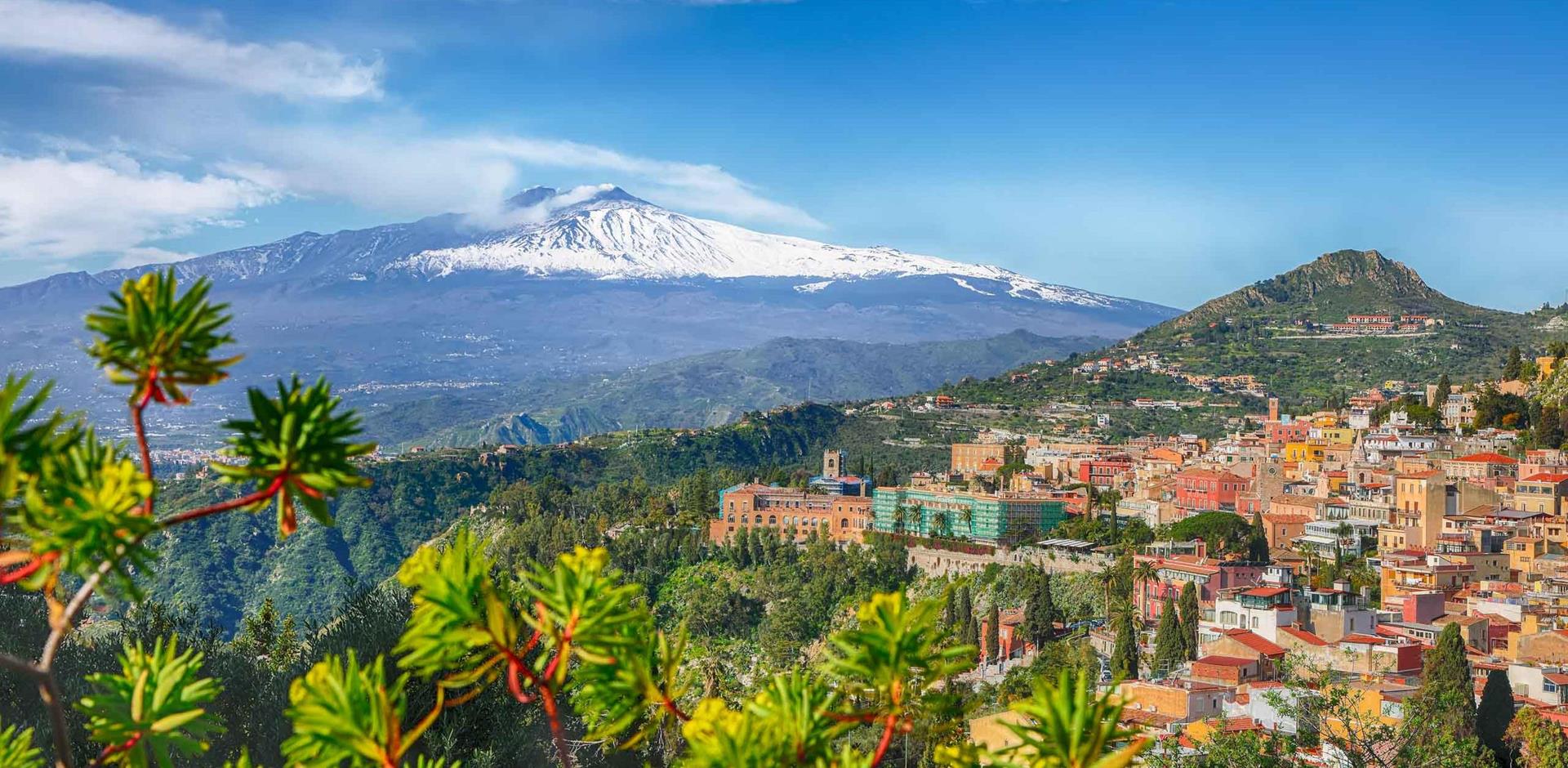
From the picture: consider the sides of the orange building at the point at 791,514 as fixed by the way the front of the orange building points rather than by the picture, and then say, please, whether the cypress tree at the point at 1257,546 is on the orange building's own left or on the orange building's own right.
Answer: on the orange building's own left

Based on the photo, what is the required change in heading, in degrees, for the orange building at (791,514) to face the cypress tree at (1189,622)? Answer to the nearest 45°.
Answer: approximately 45° to its left

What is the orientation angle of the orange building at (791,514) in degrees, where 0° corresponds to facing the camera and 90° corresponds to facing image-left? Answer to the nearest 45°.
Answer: approximately 0°

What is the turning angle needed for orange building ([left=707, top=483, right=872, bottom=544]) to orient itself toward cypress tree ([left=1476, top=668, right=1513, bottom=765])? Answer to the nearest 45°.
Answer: approximately 45° to its left

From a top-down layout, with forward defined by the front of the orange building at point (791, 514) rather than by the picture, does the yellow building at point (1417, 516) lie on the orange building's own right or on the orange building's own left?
on the orange building's own left

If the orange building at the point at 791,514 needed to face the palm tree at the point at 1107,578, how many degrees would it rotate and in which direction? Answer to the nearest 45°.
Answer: approximately 45° to its left

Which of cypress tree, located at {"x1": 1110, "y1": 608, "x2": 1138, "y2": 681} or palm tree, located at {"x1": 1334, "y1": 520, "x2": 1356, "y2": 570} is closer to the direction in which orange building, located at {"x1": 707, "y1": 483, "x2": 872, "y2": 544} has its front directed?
the cypress tree

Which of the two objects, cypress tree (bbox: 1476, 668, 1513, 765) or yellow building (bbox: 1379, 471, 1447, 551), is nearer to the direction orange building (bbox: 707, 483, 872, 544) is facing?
the cypress tree

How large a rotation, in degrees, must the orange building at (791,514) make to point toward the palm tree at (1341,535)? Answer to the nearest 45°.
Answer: approximately 45° to its left
